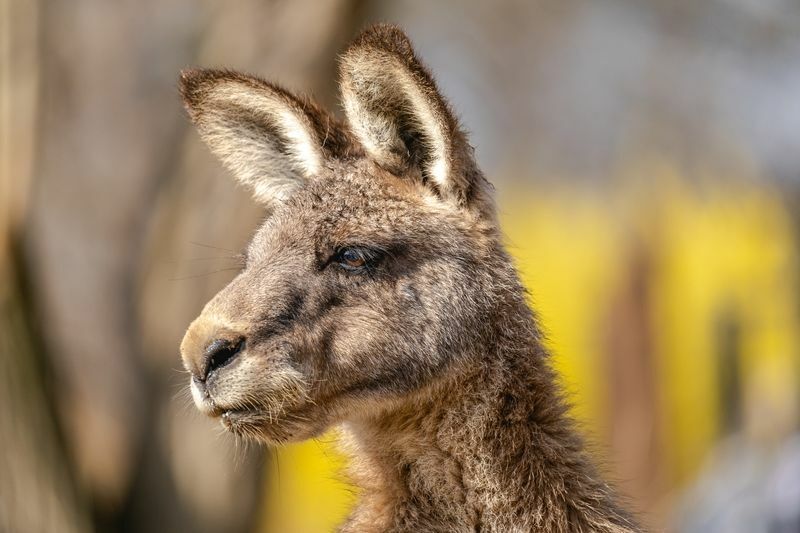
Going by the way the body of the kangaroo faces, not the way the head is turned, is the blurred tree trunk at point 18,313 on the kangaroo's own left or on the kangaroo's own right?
on the kangaroo's own right

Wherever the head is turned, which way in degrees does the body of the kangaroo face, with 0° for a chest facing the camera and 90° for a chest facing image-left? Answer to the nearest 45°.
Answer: approximately 90°
